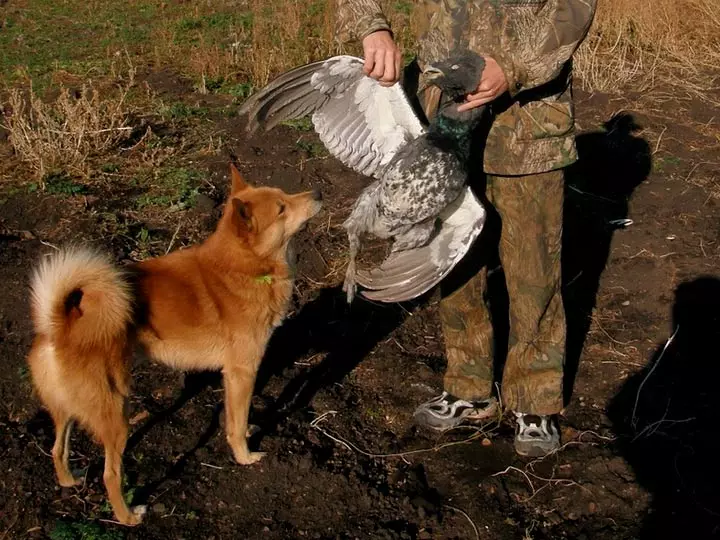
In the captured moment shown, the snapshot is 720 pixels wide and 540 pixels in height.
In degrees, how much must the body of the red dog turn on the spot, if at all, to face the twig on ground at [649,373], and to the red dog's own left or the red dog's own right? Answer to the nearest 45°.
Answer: approximately 45° to the red dog's own right

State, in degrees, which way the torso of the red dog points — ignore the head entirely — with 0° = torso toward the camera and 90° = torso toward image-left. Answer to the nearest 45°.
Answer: approximately 225°

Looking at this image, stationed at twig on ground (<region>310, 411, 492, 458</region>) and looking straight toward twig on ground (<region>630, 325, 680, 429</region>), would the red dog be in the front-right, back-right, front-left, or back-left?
back-left

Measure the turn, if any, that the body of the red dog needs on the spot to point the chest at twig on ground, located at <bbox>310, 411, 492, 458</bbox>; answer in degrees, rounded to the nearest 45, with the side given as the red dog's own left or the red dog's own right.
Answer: approximately 45° to the red dog's own right
